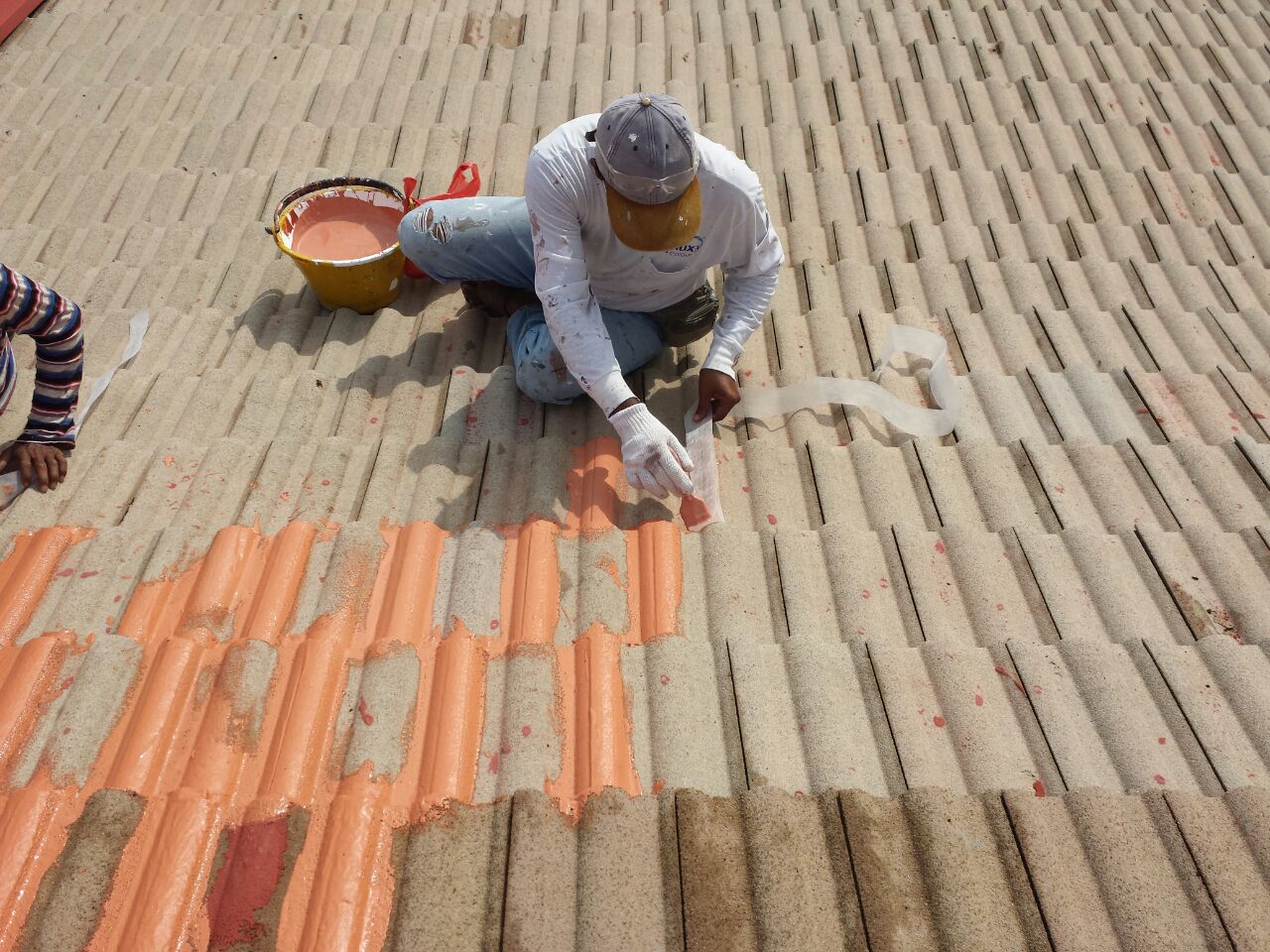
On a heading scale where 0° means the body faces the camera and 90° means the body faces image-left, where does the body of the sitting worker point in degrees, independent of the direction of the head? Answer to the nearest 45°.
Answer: approximately 0°

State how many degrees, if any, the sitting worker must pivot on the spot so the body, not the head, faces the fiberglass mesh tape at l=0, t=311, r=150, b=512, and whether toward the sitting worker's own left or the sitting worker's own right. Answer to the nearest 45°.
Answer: approximately 90° to the sitting worker's own right

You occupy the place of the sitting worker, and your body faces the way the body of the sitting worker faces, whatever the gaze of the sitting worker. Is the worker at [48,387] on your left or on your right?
on your right
